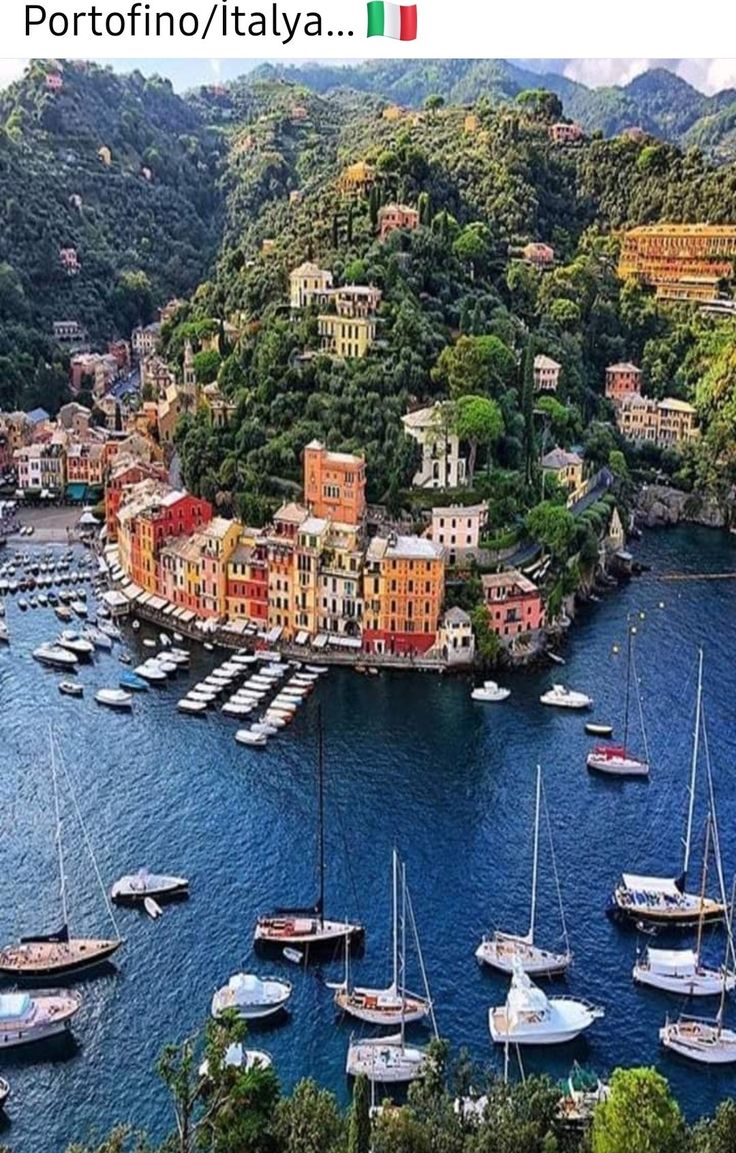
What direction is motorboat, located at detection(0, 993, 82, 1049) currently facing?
to the viewer's right

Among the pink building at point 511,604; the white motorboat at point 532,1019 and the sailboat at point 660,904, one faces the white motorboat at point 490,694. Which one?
the pink building

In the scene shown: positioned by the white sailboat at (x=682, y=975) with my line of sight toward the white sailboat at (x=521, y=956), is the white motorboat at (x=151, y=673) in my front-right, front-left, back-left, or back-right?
front-right

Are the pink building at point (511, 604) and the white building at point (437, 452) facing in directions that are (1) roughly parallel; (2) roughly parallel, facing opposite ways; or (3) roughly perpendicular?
roughly parallel

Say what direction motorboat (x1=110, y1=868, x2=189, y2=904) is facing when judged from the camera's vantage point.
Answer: facing to the right of the viewer

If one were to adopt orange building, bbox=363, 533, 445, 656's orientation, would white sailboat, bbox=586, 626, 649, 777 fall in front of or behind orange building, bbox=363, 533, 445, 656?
in front

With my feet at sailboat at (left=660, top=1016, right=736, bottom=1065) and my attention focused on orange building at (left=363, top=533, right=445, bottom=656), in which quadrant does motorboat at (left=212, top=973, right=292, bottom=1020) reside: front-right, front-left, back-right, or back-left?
front-left

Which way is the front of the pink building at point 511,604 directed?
toward the camera

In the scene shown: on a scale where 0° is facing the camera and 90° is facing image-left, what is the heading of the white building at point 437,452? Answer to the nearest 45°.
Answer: approximately 0°

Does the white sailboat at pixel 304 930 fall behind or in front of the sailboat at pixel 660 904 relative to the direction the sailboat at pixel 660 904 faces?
behind

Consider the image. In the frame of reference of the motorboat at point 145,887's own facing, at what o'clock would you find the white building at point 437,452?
The white building is roughly at 10 o'clock from the motorboat.

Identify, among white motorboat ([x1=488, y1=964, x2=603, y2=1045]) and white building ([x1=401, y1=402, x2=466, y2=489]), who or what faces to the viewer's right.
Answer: the white motorboat

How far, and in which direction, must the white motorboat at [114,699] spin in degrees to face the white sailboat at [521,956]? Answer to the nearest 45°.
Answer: approximately 135° to its left
